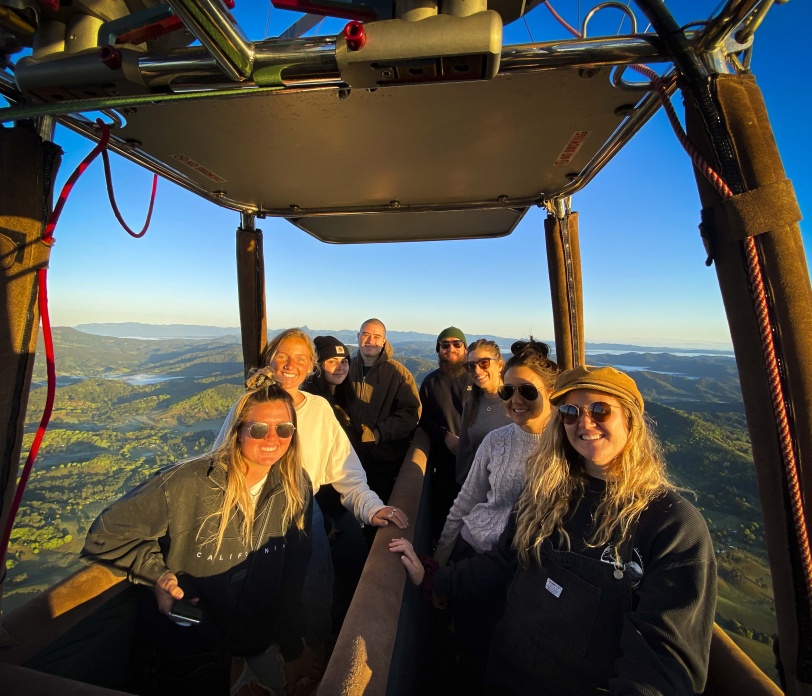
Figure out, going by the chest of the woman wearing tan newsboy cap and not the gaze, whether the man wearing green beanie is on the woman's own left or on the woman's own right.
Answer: on the woman's own right

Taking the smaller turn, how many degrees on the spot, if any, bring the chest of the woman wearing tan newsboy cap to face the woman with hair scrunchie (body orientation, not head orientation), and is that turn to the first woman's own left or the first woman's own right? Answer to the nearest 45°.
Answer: approximately 45° to the first woman's own right

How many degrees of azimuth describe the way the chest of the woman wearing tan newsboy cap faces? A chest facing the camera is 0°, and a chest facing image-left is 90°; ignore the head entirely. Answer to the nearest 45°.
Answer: approximately 45°
